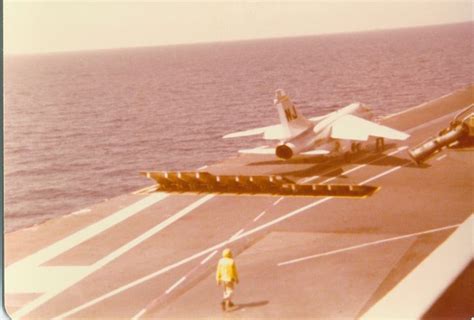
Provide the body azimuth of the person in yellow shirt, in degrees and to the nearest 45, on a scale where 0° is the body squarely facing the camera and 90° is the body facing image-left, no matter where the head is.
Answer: approximately 180°

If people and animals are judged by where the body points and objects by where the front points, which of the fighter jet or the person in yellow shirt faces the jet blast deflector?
the person in yellow shirt

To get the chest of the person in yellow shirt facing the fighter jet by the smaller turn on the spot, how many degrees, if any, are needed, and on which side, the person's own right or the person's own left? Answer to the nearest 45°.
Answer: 0° — they already face it

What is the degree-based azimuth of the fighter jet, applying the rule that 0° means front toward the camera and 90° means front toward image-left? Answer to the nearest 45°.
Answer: approximately 225°

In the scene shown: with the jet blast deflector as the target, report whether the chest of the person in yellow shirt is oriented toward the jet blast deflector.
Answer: yes

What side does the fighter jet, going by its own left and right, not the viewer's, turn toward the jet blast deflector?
back

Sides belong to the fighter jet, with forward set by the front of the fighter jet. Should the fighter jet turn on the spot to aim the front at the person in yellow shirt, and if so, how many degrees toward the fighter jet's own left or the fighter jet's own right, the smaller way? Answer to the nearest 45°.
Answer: approximately 135° to the fighter jet's own right
